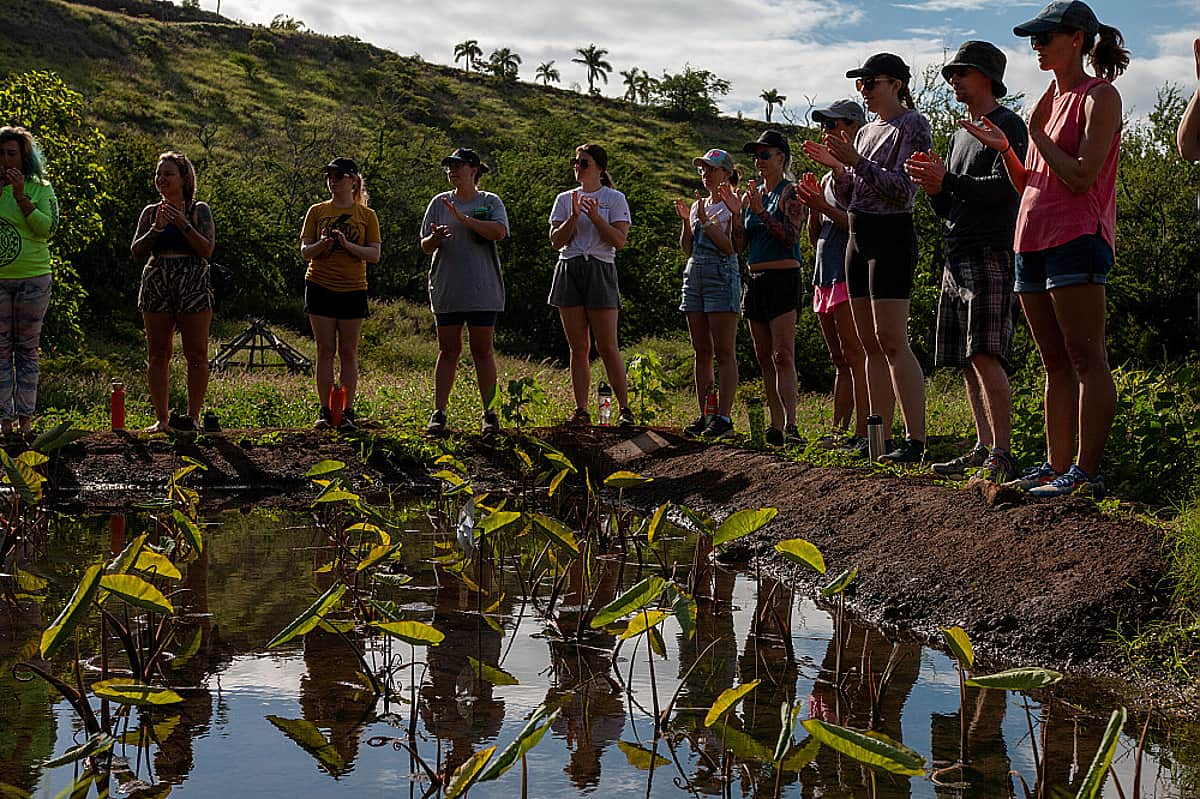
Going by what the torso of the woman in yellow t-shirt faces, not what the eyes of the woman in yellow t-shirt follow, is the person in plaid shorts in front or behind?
in front

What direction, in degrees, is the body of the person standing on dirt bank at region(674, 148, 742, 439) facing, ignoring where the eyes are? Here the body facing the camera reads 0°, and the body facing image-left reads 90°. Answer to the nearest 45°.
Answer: approximately 45°

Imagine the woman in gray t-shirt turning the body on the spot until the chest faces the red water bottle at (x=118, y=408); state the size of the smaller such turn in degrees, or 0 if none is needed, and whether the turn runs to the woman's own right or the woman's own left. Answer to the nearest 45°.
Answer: approximately 90° to the woman's own right

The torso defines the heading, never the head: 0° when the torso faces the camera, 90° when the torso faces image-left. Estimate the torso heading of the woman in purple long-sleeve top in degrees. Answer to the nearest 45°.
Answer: approximately 45°

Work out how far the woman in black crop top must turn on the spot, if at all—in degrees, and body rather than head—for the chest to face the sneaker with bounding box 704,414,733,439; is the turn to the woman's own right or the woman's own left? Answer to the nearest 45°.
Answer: approximately 90° to the woman's own left

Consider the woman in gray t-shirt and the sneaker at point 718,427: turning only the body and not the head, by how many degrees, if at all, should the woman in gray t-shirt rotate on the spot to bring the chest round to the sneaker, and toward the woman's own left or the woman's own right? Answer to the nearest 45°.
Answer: approximately 90° to the woman's own left

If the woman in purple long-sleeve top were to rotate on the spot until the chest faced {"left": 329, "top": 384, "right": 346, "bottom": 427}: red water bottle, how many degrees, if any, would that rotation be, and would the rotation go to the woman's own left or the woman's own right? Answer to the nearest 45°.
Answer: approximately 90° to the woman's own right

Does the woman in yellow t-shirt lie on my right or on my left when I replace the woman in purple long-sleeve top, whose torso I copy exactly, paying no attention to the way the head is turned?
on my right

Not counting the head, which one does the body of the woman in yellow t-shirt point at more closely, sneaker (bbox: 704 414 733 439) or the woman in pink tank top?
the woman in pink tank top

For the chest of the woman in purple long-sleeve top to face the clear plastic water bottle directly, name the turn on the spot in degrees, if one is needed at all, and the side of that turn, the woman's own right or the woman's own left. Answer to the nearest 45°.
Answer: approximately 90° to the woman's own right

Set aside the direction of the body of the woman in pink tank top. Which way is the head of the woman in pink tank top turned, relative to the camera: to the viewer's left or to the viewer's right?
to the viewer's left
